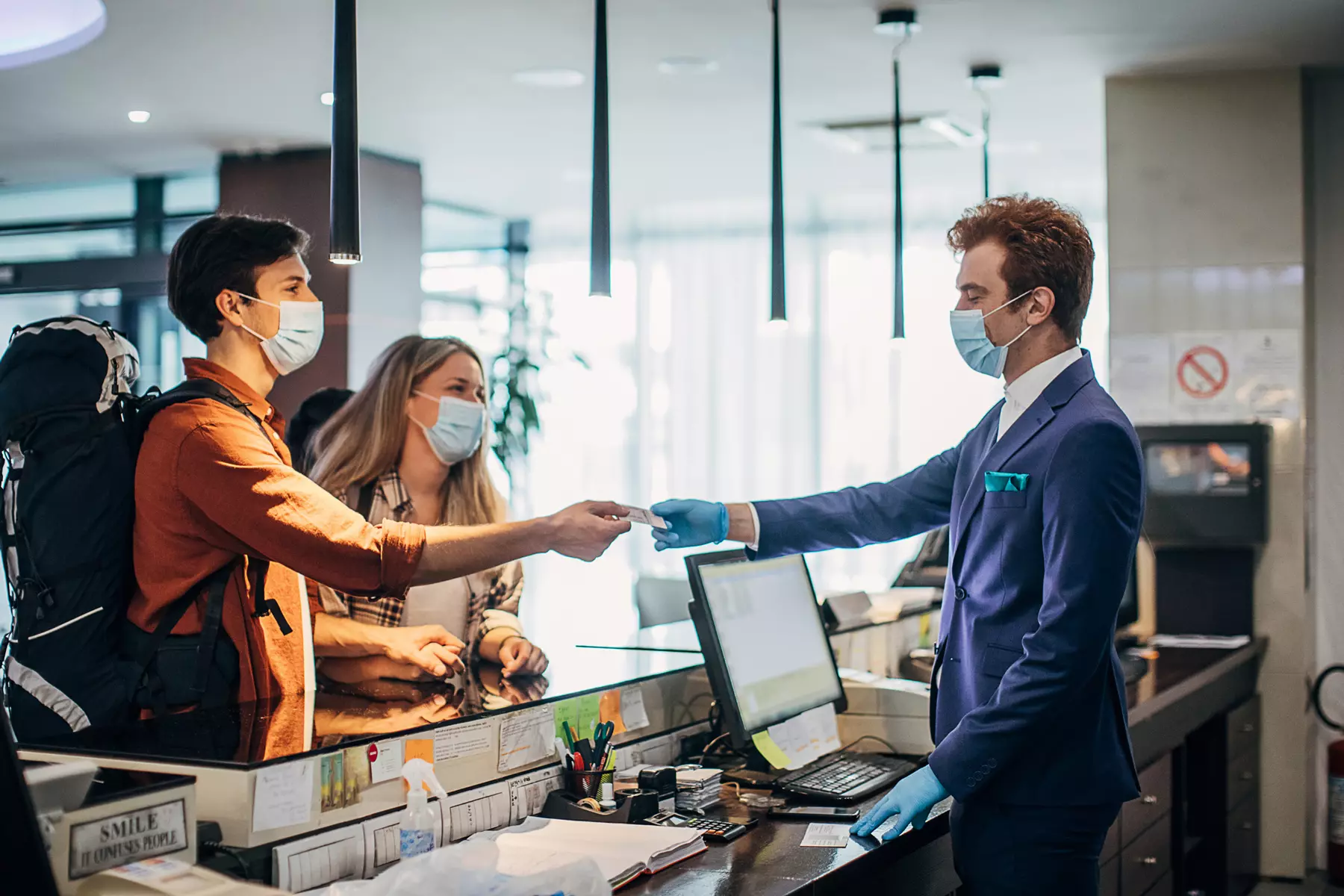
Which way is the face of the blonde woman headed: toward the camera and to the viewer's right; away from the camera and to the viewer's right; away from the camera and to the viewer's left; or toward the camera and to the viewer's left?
toward the camera and to the viewer's right

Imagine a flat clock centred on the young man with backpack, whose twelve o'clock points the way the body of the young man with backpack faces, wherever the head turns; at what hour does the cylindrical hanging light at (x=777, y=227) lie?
The cylindrical hanging light is roughly at 11 o'clock from the young man with backpack.

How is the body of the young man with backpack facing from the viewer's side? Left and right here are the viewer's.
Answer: facing to the right of the viewer

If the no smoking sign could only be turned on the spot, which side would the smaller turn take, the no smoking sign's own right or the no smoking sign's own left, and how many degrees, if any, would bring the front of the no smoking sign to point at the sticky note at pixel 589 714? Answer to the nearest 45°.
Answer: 0° — it already faces it

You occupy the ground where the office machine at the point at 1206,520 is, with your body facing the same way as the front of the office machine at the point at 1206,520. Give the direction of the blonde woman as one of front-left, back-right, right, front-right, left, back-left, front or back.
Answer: front-right

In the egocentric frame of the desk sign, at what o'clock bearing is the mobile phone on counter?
The mobile phone on counter is roughly at 10 o'clock from the desk sign.

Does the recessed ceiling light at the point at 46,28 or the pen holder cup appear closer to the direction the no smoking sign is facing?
the pen holder cup

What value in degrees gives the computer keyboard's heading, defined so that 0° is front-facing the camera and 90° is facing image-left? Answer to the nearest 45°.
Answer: approximately 315°

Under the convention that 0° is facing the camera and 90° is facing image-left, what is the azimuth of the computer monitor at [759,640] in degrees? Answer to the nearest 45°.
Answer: approximately 315°
